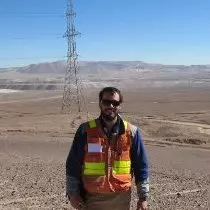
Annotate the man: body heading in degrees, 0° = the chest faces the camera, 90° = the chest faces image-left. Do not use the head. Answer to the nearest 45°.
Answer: approximately 0°
